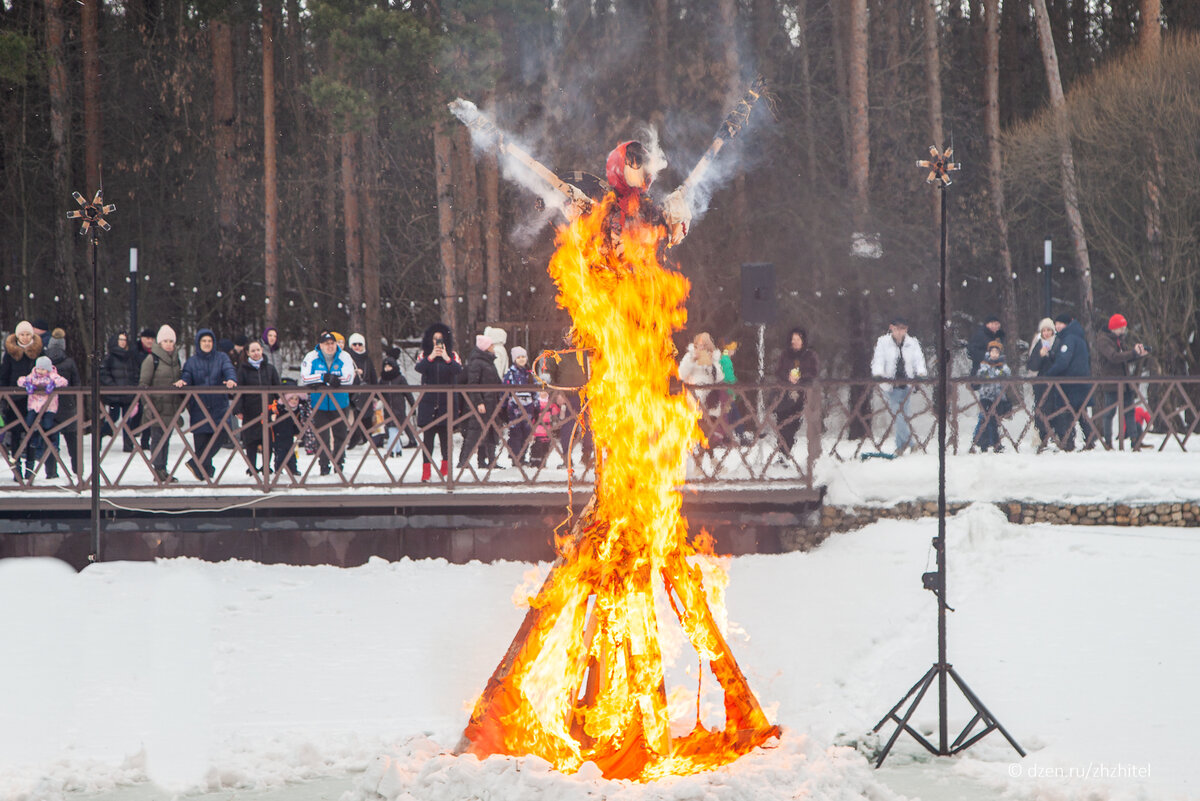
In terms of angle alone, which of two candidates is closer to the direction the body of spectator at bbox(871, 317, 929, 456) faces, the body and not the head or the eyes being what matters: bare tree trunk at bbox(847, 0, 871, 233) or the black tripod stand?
the black tripod stand

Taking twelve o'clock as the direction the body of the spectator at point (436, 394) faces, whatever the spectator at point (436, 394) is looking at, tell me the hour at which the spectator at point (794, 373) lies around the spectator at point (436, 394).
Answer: the spectator at point (794, 373) is roughly at 9 o'clock from the spectator at point (436, 394).

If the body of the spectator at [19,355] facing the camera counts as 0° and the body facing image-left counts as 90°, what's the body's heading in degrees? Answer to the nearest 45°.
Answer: approximately 0°

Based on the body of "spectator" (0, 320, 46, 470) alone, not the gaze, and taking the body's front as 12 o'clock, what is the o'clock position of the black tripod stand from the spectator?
The black tripod stand is roughly at 11 o'clock from the spectator.

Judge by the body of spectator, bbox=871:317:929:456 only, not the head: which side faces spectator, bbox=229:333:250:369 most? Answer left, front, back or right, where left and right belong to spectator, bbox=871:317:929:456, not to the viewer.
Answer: right

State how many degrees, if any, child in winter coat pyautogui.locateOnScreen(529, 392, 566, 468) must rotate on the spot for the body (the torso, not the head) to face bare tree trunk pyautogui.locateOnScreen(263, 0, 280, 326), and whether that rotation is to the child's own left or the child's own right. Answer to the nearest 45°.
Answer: approximately 135° to the child's own right

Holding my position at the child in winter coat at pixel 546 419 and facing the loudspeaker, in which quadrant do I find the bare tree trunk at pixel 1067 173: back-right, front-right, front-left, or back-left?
front-left

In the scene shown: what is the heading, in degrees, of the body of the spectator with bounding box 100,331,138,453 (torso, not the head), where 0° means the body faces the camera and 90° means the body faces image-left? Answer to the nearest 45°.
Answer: approximately 315°

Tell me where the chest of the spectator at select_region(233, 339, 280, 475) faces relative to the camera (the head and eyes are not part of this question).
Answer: toward the camera

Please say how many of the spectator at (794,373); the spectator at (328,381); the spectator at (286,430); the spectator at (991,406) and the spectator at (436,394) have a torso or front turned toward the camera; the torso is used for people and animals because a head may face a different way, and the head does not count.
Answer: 5

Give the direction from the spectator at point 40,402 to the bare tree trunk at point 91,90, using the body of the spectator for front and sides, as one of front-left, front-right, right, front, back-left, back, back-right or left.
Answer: back

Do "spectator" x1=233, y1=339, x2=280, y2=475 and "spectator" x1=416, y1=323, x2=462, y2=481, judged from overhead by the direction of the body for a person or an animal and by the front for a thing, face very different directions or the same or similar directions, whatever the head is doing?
same or similar directions

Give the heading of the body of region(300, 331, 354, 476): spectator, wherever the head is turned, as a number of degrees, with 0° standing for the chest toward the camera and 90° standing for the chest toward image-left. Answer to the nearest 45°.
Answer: approximately 0°

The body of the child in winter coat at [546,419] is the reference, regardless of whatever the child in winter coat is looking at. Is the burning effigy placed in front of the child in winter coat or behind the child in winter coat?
in front

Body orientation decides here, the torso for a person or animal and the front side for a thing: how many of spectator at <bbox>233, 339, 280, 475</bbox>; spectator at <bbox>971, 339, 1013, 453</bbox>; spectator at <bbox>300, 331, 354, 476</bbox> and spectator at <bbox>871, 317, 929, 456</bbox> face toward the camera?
4

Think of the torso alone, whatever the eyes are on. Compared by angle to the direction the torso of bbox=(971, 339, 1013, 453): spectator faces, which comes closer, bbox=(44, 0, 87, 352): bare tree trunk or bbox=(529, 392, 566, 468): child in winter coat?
the child in winter coat

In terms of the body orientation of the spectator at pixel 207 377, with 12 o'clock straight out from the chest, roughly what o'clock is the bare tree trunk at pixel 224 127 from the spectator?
The bare tree trunk is roughly at 6 o'clock from the spectator.
